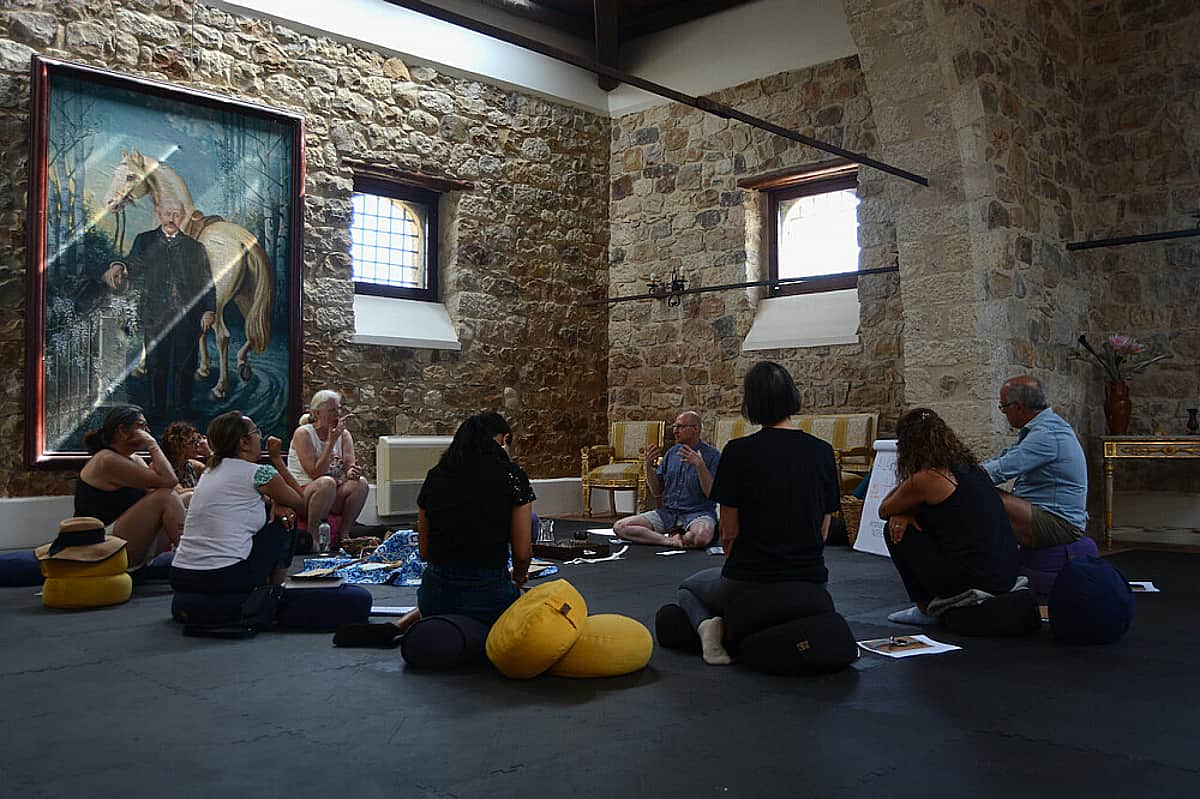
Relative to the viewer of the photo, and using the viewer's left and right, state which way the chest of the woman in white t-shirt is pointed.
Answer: facing away from the viewer and to the right of the viewer

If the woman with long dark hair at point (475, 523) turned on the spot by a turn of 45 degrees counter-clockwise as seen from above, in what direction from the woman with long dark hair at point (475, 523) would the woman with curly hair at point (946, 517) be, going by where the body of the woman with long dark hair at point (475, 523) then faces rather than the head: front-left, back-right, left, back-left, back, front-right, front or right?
back-right

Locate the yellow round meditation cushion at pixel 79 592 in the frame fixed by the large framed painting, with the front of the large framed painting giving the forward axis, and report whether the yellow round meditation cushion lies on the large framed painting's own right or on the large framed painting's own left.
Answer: on the large framed painting's own right

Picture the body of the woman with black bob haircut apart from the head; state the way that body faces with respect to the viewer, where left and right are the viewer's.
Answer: facing away from the viewer

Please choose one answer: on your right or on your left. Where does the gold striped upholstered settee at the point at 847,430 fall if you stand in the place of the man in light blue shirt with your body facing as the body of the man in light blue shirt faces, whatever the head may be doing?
on your right

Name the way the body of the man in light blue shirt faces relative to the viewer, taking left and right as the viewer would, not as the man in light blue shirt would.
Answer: facing to the left of the viewer

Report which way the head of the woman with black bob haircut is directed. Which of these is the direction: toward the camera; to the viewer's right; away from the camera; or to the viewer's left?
away from the camera

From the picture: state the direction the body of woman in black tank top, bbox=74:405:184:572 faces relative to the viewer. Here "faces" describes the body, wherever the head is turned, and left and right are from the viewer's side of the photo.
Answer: facing to the right of the viewer

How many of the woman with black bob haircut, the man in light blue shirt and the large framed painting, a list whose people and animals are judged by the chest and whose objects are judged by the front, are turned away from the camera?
1

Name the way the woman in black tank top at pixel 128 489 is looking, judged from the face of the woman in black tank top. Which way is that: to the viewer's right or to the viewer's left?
to the viewer's right

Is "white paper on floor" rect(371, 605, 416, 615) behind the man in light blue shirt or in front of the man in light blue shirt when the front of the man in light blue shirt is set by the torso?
in front

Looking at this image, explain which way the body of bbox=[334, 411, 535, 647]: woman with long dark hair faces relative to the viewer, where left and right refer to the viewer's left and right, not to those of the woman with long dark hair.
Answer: facing away from the viewer

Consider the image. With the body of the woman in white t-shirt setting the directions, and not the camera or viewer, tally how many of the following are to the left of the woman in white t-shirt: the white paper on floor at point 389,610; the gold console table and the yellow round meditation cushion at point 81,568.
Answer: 1
